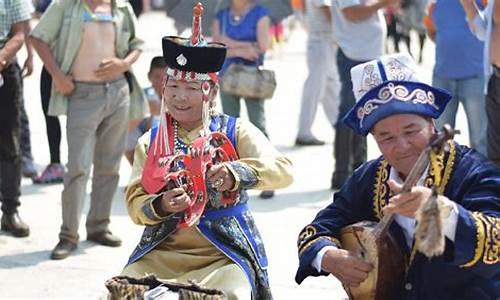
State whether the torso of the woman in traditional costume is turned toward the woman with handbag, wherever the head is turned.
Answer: no

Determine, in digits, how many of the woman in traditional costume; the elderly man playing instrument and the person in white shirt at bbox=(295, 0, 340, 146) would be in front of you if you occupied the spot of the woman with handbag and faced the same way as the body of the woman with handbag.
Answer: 2

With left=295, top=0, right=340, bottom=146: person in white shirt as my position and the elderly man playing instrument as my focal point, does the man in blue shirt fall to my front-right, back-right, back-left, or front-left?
front-left

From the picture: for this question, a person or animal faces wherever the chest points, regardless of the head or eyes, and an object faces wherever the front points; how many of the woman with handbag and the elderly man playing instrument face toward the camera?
2

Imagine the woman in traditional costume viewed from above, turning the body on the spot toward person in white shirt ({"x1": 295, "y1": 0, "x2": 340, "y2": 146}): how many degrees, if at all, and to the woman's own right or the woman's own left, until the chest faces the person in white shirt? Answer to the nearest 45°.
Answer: approximately 135° to the woman's own right

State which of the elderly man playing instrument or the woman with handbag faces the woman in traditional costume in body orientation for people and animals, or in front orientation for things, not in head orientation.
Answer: the woman with handbag

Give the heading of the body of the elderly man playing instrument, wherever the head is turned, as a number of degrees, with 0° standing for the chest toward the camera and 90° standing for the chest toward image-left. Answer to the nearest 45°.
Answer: approximately 0°

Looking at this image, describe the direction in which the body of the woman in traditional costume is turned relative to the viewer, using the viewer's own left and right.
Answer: facing the viewer and to the left of the viewer

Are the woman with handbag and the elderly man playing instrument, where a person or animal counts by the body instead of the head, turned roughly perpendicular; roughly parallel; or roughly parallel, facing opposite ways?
roughly parallel

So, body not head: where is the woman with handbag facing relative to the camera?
toward the camera

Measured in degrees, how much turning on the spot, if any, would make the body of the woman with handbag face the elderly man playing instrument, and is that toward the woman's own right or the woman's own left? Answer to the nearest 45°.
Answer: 0° — they already face them

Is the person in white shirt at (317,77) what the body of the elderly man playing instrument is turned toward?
no

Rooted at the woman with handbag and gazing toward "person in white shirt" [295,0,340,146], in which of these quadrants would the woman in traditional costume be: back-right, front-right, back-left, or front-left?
back-right
